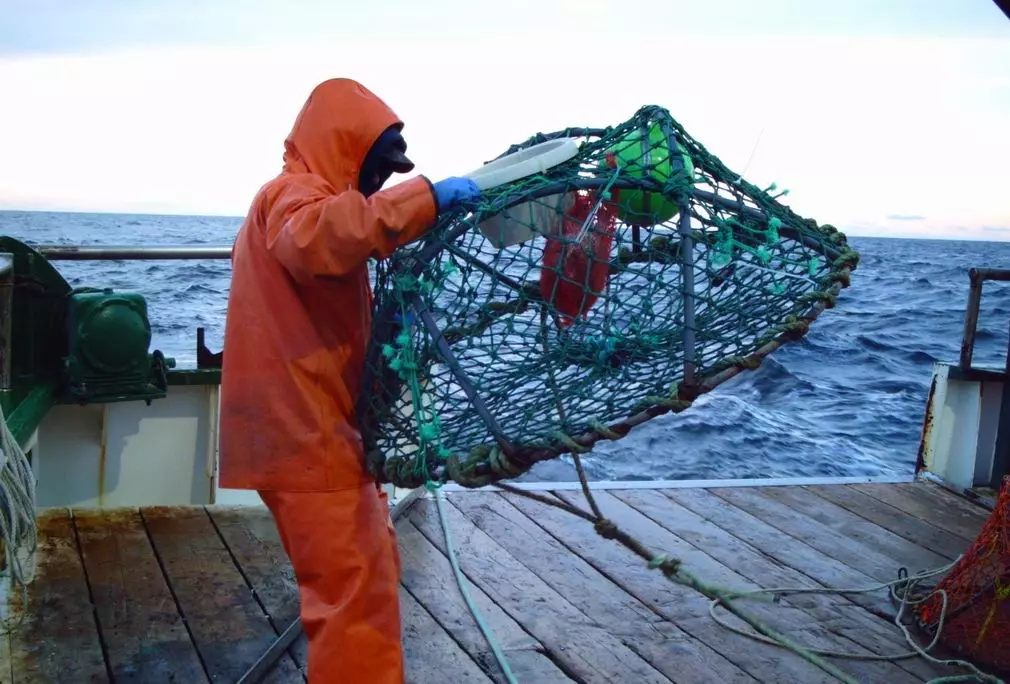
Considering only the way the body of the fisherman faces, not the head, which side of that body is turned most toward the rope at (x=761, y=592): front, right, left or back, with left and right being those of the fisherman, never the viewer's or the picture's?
front

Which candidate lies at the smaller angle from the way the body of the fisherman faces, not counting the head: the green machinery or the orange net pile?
the orange net pile

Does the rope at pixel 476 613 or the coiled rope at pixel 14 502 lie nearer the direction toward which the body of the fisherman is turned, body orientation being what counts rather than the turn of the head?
the rope

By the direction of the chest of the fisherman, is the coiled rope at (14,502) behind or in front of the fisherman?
behind

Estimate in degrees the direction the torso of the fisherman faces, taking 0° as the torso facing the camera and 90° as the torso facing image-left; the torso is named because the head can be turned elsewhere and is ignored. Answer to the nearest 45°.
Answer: approximately 270°

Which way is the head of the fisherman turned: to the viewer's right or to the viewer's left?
to the viewer's right
